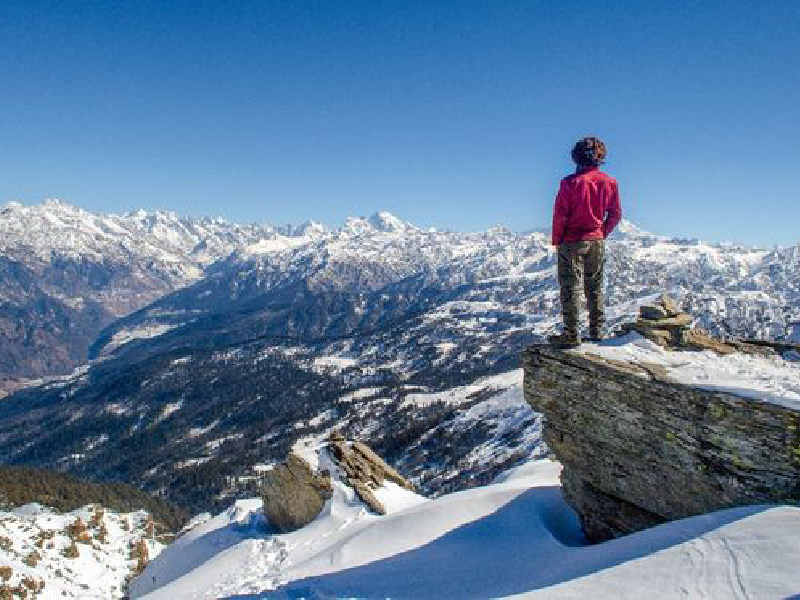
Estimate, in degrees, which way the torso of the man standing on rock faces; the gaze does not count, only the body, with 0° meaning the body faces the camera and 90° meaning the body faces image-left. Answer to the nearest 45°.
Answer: approximately 135°
